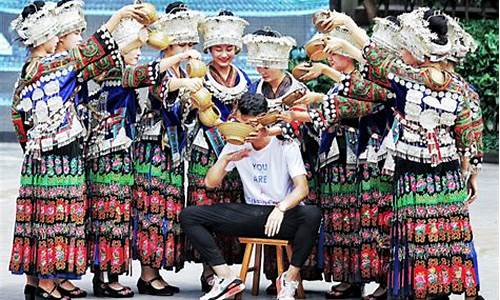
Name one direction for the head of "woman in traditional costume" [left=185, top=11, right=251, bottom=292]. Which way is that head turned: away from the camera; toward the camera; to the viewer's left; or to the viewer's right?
toward the camera

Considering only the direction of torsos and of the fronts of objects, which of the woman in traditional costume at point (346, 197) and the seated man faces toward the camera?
the seated man

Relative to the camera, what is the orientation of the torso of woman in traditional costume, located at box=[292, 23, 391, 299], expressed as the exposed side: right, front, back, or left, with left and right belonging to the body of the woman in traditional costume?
left

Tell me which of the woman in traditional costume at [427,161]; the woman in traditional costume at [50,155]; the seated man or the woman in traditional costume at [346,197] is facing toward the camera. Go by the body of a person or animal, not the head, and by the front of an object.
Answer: the seated man

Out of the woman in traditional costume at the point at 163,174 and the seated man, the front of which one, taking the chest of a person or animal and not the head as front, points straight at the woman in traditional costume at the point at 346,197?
the woman in traditional costume at the point at 163,174

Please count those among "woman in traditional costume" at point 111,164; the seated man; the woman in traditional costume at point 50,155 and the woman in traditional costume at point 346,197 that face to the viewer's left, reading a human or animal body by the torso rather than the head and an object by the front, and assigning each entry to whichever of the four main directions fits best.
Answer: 1

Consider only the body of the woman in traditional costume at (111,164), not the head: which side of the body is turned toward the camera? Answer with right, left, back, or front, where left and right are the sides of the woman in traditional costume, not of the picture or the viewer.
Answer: right

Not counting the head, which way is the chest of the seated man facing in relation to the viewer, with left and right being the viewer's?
facing the viewer

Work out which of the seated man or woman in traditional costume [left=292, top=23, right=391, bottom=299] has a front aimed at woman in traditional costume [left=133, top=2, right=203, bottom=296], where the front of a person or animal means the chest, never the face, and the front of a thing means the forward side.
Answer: woman in traditional costume [left=292, top=23, right=391, bottom=299]

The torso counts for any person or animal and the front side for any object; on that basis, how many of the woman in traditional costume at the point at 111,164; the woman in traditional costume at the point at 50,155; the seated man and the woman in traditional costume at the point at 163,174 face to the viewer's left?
0

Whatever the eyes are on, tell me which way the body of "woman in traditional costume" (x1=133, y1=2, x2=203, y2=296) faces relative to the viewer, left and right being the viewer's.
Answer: facing to the right of the viewer

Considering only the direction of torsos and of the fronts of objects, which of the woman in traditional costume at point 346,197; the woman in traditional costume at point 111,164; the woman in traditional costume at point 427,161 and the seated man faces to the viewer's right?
the woman in traditional costume at point 111,164
